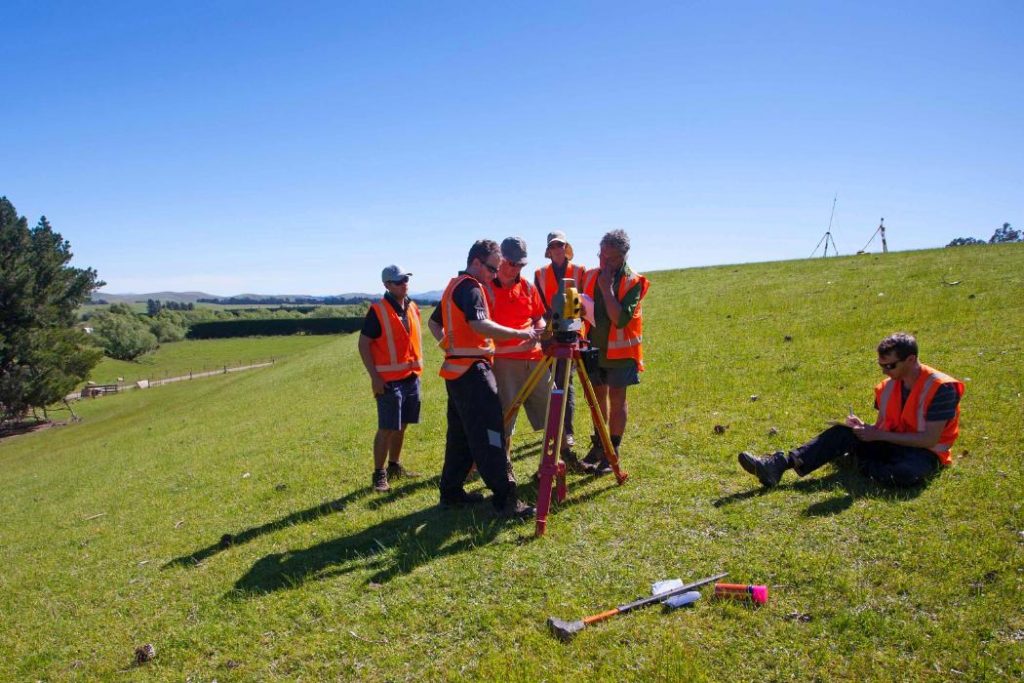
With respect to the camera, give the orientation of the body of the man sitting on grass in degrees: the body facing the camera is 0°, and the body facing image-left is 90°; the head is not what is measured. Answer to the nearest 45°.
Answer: approximately 45°

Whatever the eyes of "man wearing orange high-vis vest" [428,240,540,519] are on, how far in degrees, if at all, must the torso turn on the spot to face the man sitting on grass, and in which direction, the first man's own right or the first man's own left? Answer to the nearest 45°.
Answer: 0° — they already face them

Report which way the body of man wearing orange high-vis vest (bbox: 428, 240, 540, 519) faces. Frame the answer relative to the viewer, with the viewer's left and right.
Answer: facing to the right of the viewer

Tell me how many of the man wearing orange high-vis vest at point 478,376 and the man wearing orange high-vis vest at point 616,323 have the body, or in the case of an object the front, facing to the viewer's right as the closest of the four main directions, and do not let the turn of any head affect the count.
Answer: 1

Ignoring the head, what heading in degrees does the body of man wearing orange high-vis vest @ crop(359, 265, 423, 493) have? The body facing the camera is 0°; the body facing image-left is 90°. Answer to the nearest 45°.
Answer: approximately 315°

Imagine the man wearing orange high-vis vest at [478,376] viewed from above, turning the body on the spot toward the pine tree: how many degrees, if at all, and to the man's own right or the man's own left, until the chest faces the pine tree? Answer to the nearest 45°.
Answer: approximately 135° to the man's own left

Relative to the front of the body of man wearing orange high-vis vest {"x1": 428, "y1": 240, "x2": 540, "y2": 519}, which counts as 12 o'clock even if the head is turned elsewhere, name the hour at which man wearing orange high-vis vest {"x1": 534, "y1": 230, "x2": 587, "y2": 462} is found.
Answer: man wearing orange high-vis vest {"x1": 534, "y1": 230, "x2": 587, "y2": 462} is roughly at 10 o'clock from man wearing orange high-vis vest {"x1": 428, "y1": 240, "x2": 540, "y2": 519}.

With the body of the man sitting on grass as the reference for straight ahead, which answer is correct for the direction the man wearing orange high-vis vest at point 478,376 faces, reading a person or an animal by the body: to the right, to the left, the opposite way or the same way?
the opposite way

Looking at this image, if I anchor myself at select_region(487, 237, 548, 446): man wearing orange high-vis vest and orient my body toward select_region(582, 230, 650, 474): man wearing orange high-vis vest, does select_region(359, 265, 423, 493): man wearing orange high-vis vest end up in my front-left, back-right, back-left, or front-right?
back-left
